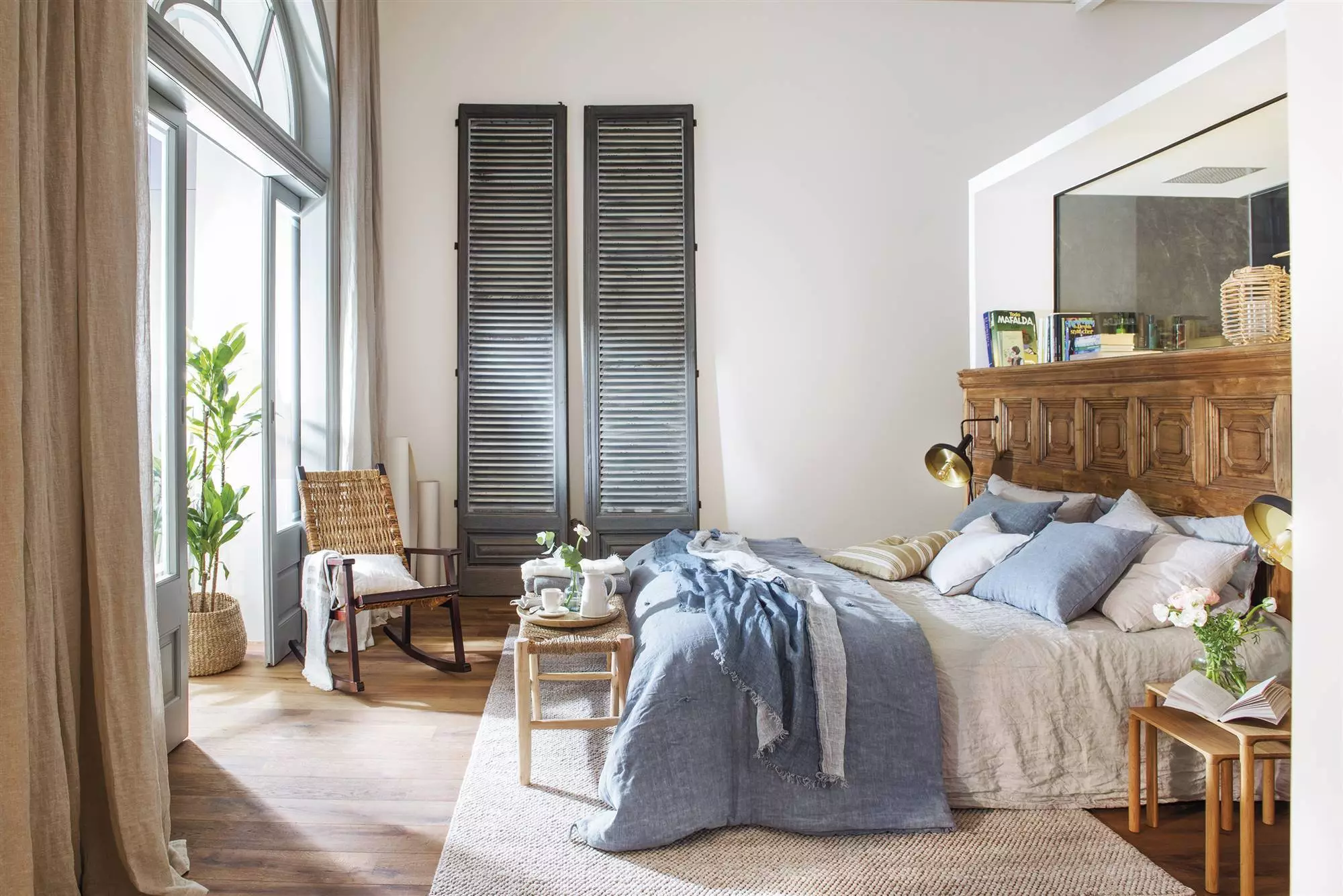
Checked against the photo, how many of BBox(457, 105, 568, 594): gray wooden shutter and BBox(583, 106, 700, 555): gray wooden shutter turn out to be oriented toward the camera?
2

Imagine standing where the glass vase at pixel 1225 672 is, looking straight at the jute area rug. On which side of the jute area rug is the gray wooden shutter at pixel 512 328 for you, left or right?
right

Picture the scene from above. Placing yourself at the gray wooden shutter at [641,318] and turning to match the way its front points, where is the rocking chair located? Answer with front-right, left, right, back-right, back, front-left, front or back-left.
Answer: front-right

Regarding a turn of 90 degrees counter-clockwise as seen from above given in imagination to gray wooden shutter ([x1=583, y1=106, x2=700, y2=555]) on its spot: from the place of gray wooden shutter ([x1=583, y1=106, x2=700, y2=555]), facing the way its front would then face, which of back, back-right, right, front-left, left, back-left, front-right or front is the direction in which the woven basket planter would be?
back-right

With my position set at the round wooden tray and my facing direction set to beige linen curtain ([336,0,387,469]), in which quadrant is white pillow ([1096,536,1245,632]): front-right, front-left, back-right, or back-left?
back-right

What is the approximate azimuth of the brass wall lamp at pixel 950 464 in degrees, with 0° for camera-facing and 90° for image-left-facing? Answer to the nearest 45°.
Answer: approximately 45°

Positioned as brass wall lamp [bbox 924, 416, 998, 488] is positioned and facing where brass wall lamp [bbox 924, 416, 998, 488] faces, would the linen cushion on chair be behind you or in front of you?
in front

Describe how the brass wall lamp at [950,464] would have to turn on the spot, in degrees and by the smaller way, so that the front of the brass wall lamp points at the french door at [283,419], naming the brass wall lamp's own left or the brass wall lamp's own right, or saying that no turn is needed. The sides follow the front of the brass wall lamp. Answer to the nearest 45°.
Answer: approximately 45° to the brass wall lamp's own right

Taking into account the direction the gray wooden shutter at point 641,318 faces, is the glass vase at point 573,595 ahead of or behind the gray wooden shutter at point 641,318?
ahead

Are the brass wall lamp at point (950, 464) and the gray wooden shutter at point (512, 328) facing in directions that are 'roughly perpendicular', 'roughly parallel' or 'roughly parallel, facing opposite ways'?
roughly perpendicular

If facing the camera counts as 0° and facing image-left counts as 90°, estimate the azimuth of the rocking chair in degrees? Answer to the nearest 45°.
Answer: approximately 315°

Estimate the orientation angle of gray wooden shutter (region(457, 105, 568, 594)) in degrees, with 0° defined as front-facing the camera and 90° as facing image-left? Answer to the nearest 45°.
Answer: approximately 0°

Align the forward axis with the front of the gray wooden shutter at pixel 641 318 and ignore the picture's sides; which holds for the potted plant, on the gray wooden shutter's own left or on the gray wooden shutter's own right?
on the gray wooden shutter's own right
